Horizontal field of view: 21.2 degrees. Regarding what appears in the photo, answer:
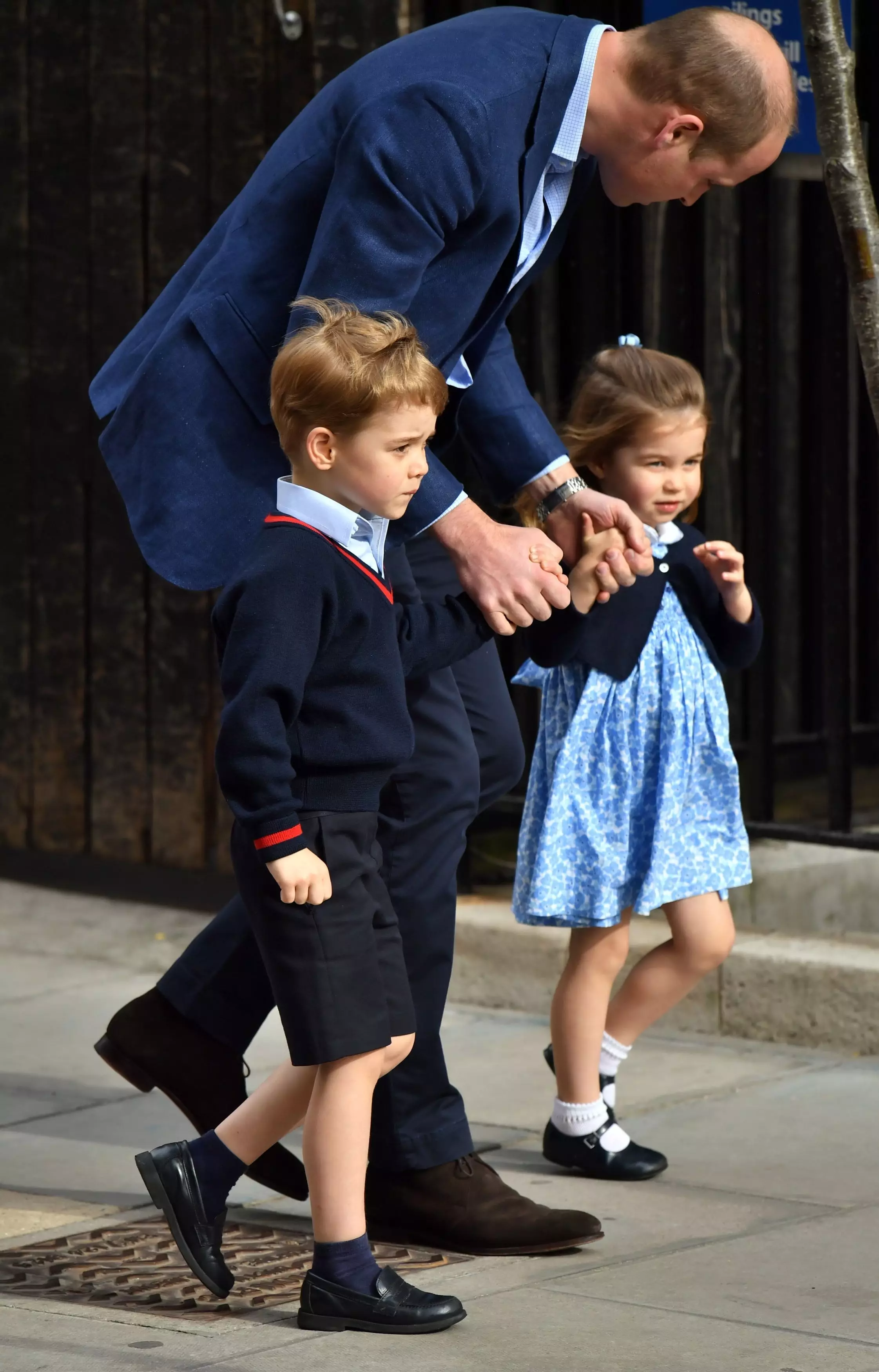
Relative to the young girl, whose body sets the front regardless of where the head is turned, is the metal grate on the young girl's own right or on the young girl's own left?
on the young girl's own right

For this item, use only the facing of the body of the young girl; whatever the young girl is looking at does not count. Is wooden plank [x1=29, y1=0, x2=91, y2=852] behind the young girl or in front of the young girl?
behind

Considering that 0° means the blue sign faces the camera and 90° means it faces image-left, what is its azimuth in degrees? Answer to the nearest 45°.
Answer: approximately 0°

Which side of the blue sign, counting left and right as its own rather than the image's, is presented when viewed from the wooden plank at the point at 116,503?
right
